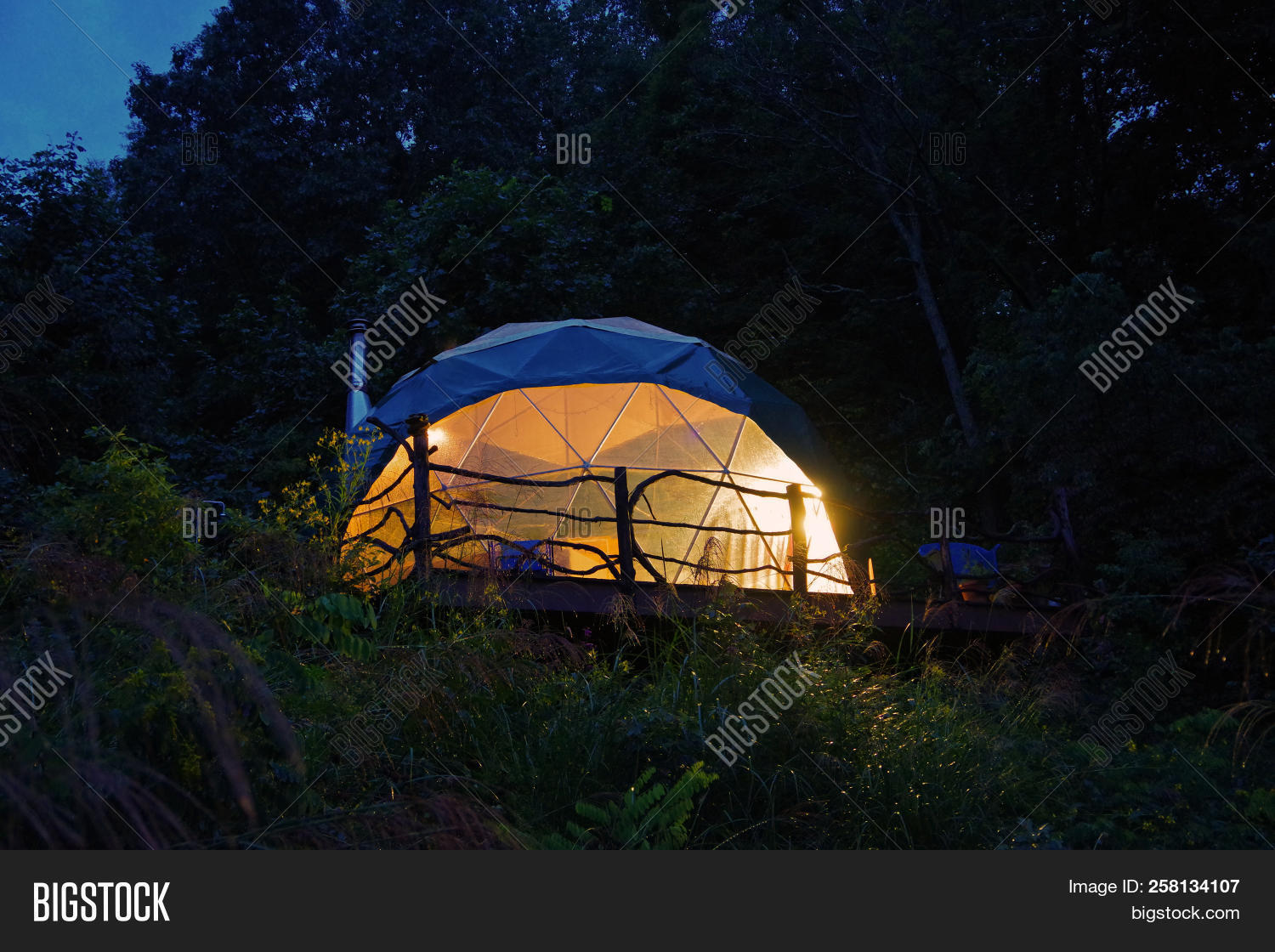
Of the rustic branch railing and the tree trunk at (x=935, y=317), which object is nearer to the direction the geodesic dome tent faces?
the rustic branch railing

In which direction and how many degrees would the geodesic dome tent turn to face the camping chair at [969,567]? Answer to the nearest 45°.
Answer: approximately 90° to its left

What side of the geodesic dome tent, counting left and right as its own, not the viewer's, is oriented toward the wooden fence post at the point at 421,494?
front

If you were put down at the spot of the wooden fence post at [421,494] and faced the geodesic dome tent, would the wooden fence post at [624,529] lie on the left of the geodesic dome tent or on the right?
right

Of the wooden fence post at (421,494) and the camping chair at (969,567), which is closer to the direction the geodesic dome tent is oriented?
the wooden fence post

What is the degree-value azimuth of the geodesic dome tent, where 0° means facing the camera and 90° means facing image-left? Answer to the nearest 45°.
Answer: approximately 0°

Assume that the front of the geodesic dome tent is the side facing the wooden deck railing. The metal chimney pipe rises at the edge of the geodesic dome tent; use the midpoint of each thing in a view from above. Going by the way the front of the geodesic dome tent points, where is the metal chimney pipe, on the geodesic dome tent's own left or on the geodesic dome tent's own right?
on the geodesic dome tent's own right

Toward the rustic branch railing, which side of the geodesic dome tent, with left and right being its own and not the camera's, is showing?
front
